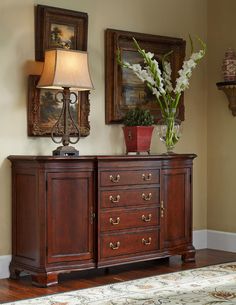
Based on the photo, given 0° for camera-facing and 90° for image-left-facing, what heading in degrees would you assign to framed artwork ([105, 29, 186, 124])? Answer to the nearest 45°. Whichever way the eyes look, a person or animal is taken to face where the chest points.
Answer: approximately 315°

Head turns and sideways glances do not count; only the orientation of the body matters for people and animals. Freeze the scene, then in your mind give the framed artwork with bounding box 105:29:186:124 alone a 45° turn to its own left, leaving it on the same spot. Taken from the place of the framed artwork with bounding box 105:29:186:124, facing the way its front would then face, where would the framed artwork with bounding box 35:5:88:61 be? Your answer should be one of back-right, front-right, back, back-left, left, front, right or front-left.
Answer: back-right

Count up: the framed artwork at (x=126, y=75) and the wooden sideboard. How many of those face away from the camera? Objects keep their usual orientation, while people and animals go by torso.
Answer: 0

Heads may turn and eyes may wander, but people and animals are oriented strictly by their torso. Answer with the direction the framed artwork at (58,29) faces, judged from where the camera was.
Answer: facing the viewer and to the right of the viewer

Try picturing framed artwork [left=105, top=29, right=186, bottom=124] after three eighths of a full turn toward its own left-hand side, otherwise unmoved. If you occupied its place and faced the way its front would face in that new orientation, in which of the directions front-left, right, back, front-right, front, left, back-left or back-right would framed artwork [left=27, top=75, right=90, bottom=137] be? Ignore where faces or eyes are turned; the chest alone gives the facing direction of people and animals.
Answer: back-left

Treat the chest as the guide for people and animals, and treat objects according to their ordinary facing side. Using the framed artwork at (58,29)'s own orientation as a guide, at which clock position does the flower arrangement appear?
The flower arrangement is roughly at 10 o'clock from the framed artwork.

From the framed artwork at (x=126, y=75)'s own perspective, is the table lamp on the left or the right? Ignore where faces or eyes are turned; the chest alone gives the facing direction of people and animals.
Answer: on its right

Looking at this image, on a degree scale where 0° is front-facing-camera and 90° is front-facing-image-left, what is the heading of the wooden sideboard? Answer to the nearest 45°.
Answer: approximately 315°
